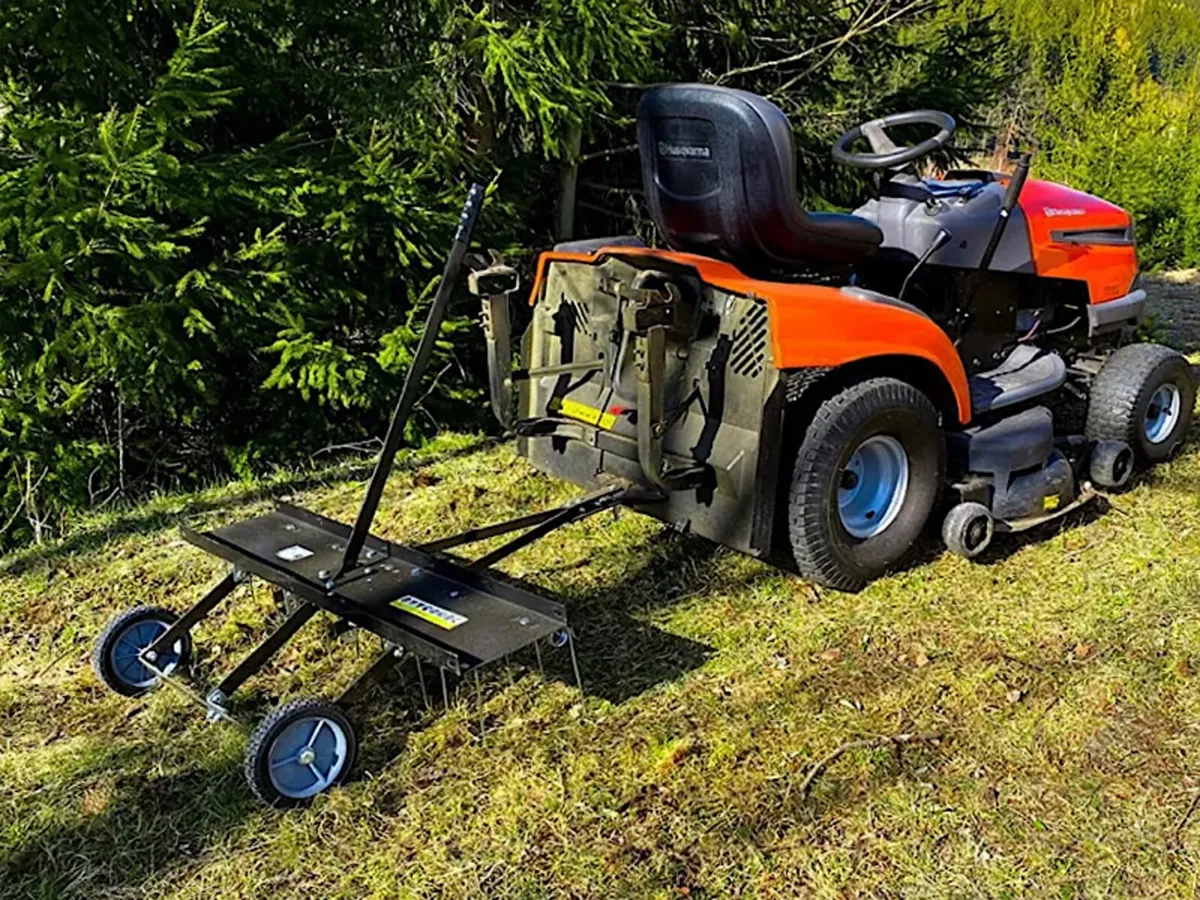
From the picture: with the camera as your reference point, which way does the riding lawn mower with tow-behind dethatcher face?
facing away from the viewer and to the right of the viewer

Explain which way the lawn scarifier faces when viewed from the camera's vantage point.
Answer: facing away from the viewer and to the right of the viewer
